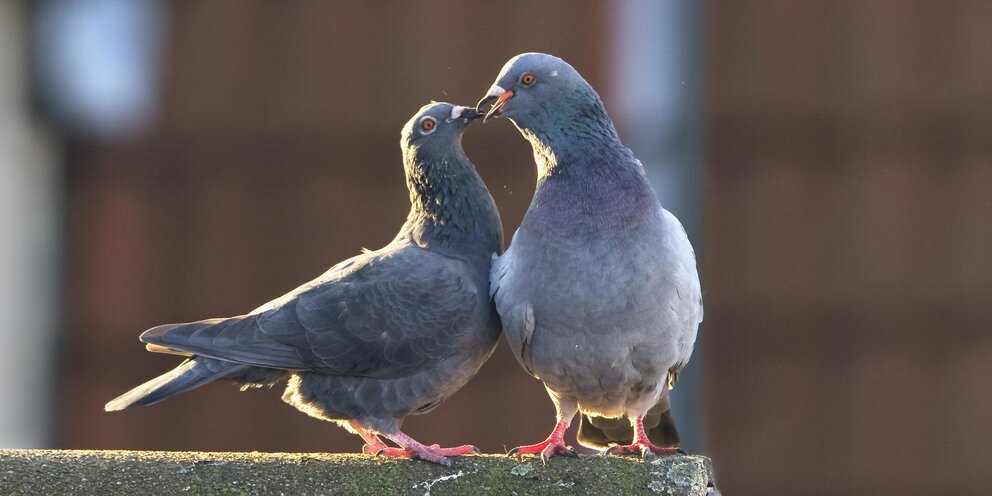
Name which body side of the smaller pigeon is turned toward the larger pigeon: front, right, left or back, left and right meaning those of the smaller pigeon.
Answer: front

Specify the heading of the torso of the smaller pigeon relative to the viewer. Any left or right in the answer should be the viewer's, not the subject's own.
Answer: facing to the right of the viewer
